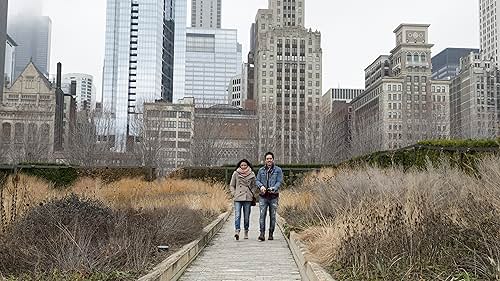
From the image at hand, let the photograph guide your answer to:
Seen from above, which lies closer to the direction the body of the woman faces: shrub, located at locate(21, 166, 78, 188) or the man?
the man

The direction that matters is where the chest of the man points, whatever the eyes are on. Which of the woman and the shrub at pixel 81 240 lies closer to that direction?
the shrub

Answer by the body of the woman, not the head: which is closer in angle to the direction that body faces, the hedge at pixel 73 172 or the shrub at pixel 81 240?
the shrub

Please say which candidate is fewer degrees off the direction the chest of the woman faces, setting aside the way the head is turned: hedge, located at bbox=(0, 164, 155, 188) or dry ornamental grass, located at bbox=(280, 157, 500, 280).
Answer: the dry ornamental grass

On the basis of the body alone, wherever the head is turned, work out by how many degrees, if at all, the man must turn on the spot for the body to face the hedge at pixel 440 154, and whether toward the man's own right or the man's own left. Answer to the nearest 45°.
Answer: approximately 135° to the man's own left

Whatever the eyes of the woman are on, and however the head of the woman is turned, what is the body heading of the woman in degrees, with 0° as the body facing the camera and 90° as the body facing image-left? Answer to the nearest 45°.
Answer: approximately 0°

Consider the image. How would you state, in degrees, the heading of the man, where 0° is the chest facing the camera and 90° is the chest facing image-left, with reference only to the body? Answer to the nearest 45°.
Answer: approximately 0°

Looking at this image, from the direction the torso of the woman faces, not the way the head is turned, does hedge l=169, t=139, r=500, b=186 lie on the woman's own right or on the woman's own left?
on the woman's own left

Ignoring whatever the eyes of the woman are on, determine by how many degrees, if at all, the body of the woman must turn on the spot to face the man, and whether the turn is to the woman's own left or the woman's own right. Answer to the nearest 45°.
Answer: approximately 90° to the woman's own left

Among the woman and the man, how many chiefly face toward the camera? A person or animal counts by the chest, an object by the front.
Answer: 2
